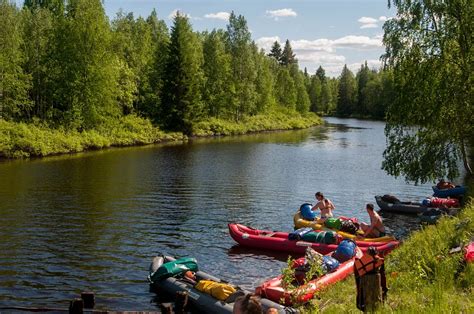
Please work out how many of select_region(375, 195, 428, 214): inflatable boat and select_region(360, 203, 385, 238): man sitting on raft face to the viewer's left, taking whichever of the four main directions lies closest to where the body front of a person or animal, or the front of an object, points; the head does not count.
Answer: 2

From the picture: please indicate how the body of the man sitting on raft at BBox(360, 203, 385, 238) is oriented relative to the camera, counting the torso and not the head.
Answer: to the viewer's left

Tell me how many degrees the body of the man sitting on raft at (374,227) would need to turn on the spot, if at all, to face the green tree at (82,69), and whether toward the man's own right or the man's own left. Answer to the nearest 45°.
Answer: approximately 45° to the man's own right

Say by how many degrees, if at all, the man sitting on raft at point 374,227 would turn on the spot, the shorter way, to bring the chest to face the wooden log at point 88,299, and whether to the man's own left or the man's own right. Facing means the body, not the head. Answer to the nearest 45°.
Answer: approximately 45° to the man's own left

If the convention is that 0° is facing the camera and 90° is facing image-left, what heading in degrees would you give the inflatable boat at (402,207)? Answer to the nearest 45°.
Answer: approximately 90°

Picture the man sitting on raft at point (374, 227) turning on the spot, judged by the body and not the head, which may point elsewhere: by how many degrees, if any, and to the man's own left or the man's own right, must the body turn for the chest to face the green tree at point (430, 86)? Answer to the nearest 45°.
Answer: approximately 90° to the man's own right

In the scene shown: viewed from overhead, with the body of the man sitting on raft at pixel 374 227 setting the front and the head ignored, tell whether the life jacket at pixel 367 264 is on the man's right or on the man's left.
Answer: on the man's left
